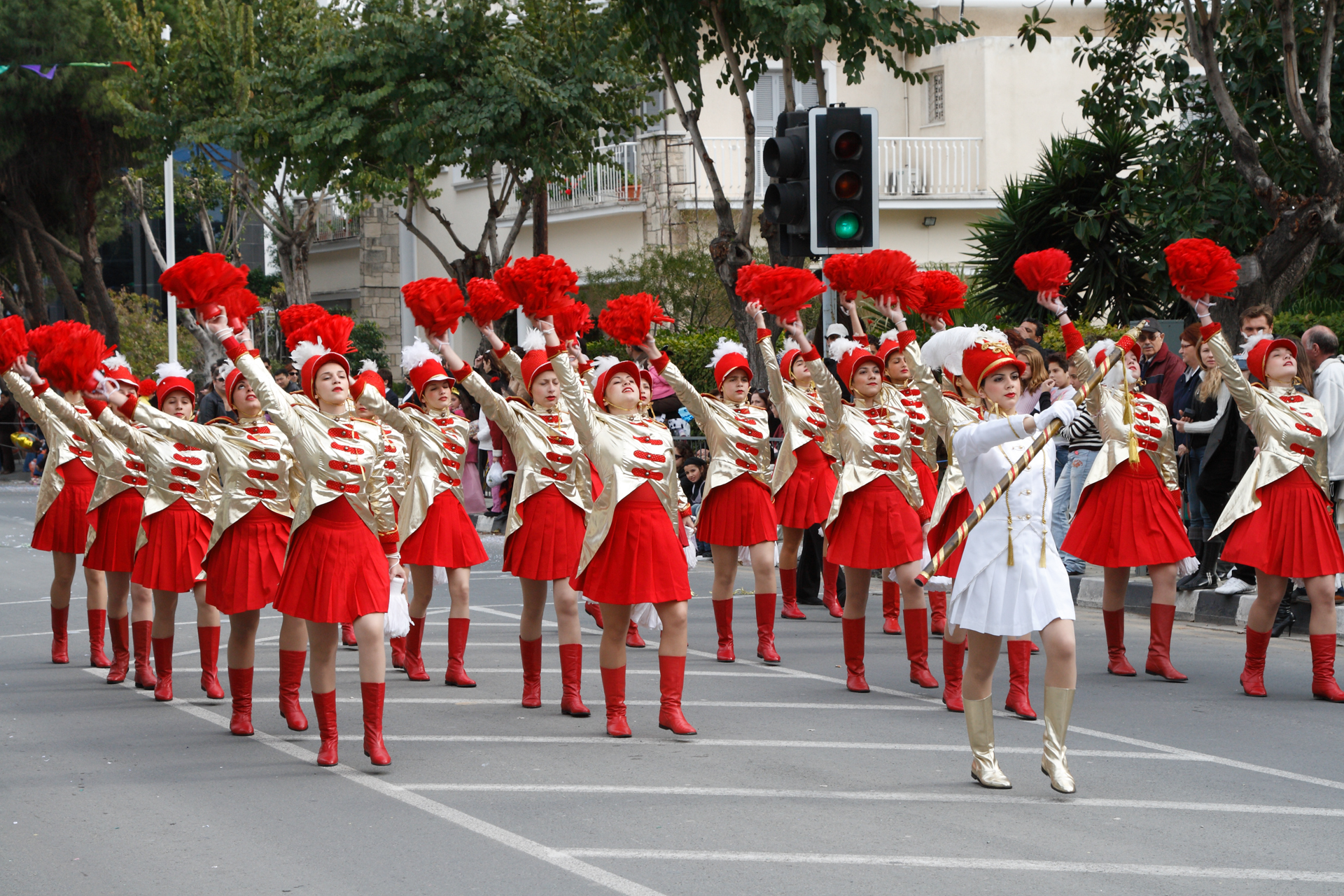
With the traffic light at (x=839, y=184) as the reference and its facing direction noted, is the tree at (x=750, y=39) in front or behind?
behind

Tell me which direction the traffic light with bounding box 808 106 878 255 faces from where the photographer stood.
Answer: facing the viewer
